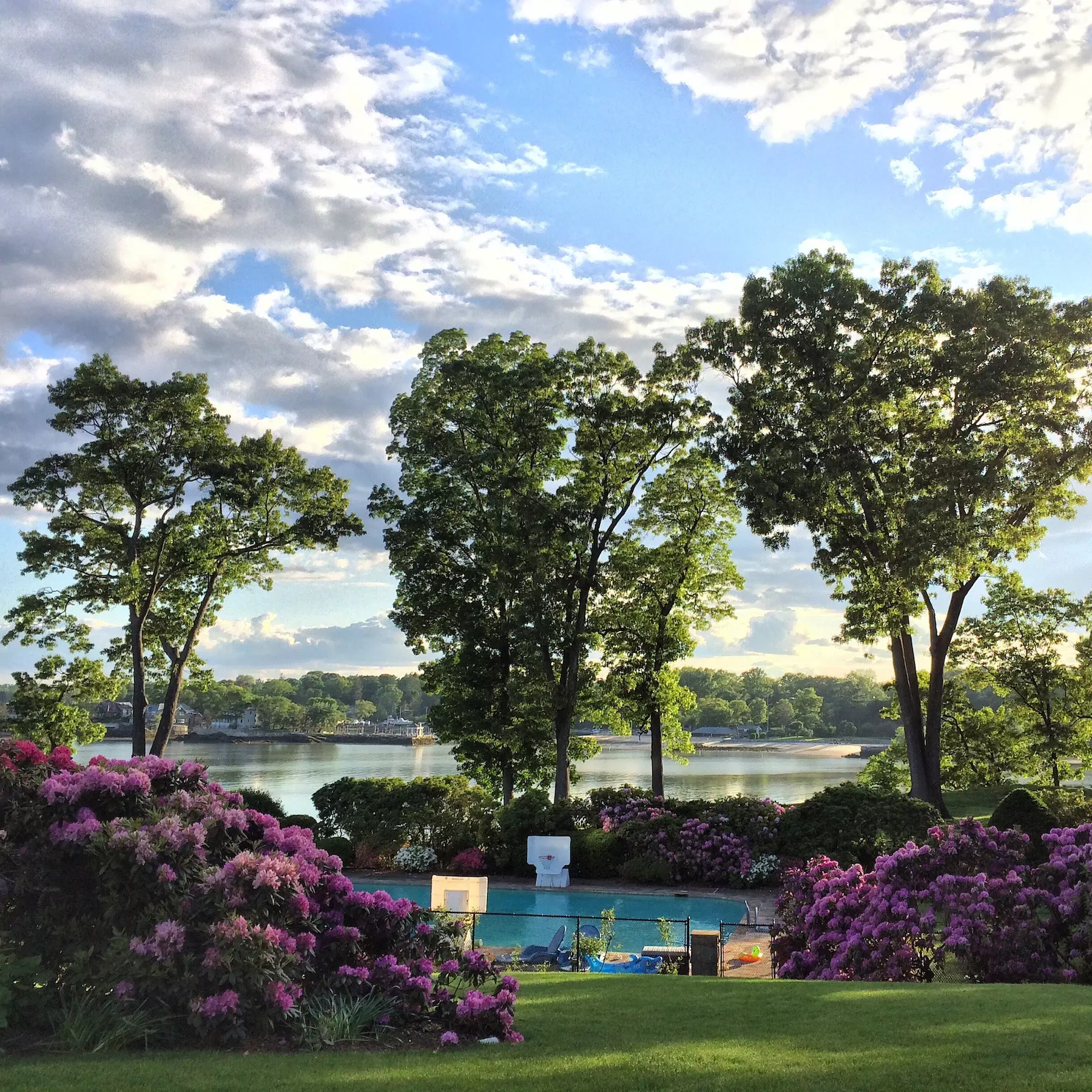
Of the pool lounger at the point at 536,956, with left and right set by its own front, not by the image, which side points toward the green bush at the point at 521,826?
right

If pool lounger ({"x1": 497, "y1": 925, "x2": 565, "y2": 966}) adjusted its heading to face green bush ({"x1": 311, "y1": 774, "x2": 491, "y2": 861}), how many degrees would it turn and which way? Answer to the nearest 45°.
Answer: approximately 90° to its right

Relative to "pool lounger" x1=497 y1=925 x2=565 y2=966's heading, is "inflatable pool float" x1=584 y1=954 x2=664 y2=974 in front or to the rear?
to the rear

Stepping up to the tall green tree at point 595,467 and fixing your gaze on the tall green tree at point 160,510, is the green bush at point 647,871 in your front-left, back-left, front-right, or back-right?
back-left

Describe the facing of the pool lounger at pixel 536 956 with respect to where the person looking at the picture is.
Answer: facing to the left of the viewer
